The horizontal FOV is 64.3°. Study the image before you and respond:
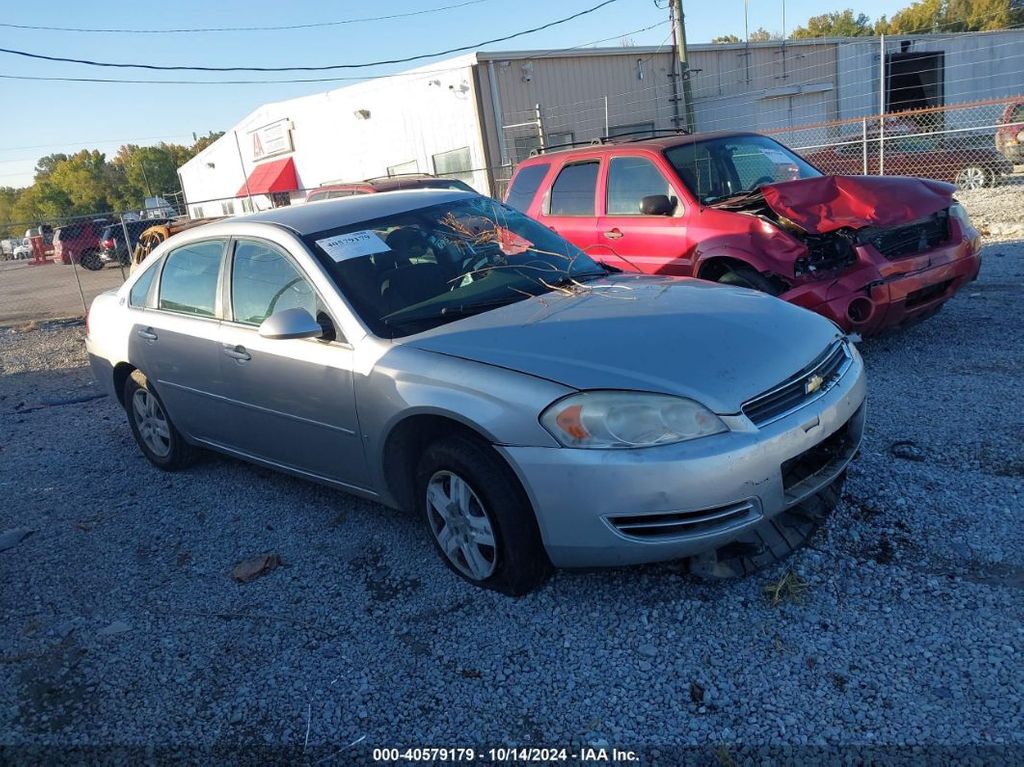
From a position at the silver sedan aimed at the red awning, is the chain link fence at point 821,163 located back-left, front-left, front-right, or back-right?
front-right

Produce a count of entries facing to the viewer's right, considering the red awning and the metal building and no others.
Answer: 0

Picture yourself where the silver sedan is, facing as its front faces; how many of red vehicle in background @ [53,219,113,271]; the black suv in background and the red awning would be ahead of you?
0

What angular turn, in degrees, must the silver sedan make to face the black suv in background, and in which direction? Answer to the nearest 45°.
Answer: approximately 180°

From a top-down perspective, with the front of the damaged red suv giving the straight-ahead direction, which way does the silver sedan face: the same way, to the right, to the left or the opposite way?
the same way

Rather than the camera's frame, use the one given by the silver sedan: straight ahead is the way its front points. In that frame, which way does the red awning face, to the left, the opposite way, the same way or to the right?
to the right

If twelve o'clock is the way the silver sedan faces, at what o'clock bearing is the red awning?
The red awning is roughly at 7 o'clock from the silver sedan.

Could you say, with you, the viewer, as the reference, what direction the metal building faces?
facing the viewer and to the left of the viewer

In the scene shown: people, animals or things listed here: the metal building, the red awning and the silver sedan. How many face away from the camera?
0

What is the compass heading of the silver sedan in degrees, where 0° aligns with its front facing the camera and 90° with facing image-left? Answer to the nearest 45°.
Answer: approximately 315°

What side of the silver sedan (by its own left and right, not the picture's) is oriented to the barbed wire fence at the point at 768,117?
left

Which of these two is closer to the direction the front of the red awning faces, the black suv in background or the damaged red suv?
the black suv in background

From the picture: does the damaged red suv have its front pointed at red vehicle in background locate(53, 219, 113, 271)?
no

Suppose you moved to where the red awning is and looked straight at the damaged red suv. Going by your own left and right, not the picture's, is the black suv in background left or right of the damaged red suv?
right

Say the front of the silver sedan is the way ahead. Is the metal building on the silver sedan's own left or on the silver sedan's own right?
on the silver sedan's own left

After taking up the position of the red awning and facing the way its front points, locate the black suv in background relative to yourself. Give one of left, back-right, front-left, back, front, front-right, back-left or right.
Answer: front

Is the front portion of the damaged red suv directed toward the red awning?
no

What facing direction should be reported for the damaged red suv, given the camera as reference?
facing the viewer and to the right of the viewer

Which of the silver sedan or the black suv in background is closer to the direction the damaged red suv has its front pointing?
the silver sedan

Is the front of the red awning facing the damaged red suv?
no
